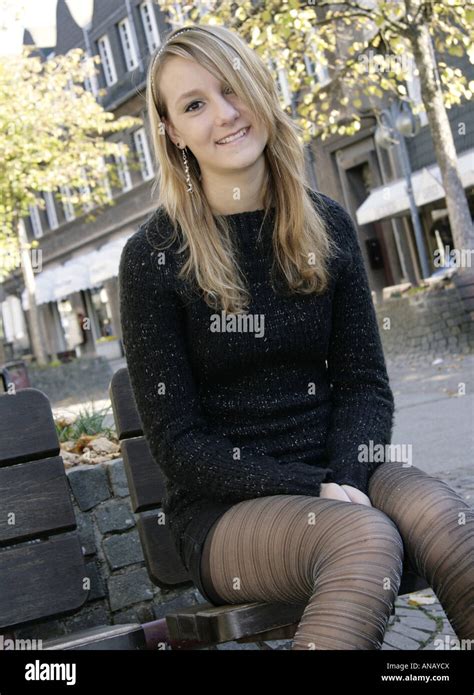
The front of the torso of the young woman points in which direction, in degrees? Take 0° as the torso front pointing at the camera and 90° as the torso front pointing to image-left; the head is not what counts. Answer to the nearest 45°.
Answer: approximately 315°

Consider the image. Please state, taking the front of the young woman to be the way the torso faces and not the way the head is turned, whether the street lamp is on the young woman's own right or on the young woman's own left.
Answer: on the young woman's own left

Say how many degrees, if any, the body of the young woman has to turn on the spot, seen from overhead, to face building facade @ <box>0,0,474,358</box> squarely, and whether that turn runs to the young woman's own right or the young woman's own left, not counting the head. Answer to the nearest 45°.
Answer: approximately 135° to the young woman's own left

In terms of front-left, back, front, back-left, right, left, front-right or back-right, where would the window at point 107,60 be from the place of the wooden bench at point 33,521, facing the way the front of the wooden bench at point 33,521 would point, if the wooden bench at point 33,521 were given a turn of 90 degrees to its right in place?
back-right

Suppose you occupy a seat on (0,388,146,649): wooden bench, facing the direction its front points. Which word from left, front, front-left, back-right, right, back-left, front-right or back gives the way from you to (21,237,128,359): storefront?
back-left

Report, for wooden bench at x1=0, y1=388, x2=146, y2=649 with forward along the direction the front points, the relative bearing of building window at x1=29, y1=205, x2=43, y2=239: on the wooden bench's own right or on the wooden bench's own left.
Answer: on the wooden bench's own left

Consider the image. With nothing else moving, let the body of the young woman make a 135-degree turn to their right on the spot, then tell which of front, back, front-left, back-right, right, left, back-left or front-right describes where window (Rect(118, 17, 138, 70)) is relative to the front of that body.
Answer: right

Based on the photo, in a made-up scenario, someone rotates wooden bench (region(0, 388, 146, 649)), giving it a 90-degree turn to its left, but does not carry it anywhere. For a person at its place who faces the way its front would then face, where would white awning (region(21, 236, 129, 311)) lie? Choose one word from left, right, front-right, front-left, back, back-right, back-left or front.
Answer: front-left

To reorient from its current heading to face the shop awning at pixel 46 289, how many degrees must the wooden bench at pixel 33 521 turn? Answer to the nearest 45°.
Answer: approximately 135° to its left
